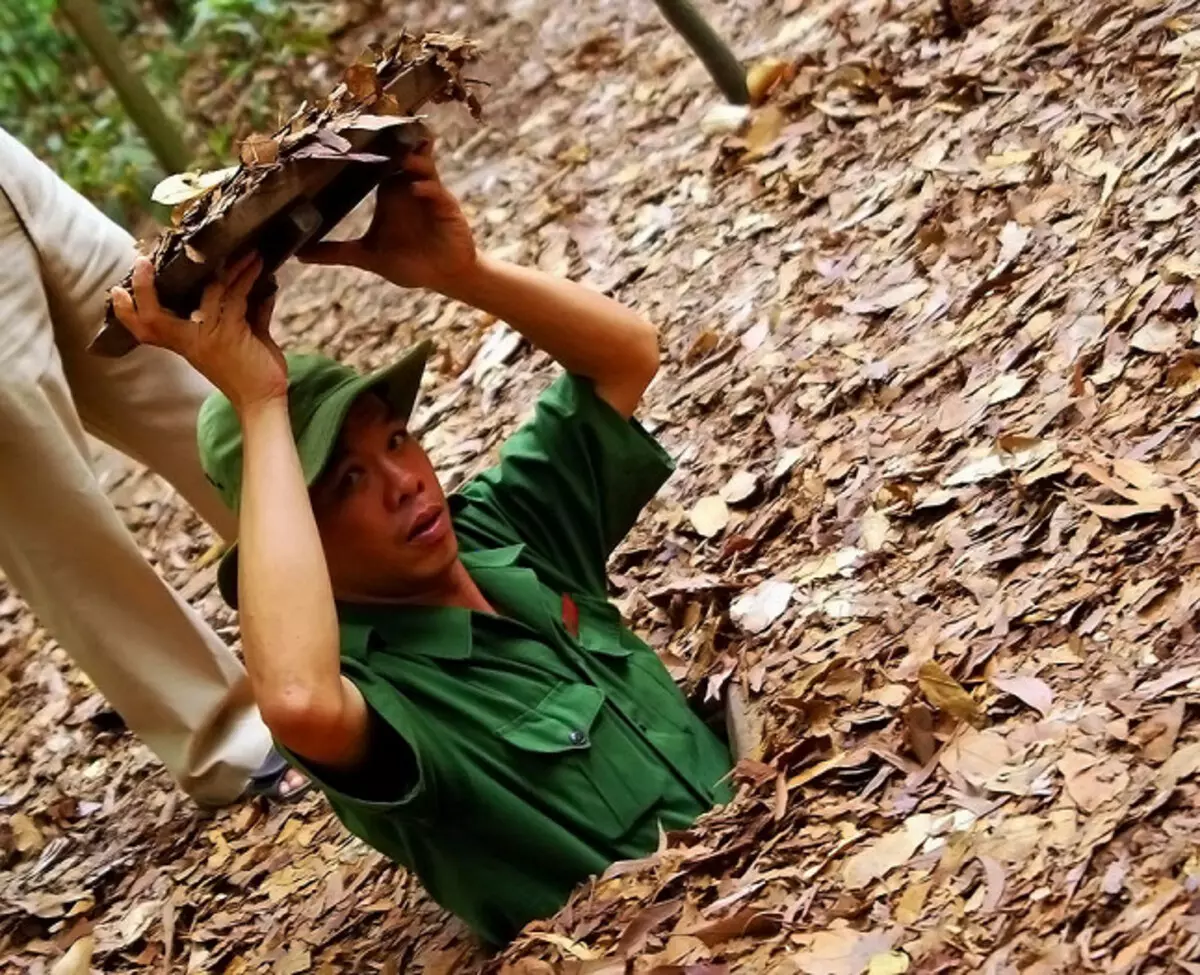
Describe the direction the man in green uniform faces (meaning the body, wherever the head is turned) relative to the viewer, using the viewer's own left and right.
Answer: facing the viewer and to the right of the viewer

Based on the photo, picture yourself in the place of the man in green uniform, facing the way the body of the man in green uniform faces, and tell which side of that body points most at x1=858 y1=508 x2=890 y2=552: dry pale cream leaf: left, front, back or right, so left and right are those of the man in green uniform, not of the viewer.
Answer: left

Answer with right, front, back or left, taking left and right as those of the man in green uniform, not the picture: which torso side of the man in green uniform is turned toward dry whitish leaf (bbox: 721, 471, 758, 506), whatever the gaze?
left

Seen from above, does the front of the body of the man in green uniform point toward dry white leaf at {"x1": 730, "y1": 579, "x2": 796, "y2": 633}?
no

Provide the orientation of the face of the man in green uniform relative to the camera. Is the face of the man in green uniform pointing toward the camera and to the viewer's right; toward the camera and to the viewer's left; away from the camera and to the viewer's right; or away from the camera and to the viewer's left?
toward the camera and to the viewer's right

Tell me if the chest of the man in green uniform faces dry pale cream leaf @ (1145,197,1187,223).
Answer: no

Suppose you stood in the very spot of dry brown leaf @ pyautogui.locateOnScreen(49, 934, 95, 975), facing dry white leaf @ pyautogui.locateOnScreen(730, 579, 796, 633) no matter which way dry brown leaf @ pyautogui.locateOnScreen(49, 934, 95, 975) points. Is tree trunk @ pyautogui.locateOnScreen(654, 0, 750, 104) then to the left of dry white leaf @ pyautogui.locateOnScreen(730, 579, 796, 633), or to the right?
left

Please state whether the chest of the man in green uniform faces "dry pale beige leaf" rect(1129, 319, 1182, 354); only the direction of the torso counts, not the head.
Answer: no

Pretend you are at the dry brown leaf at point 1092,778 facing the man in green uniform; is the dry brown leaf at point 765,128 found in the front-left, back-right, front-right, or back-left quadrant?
front-right
